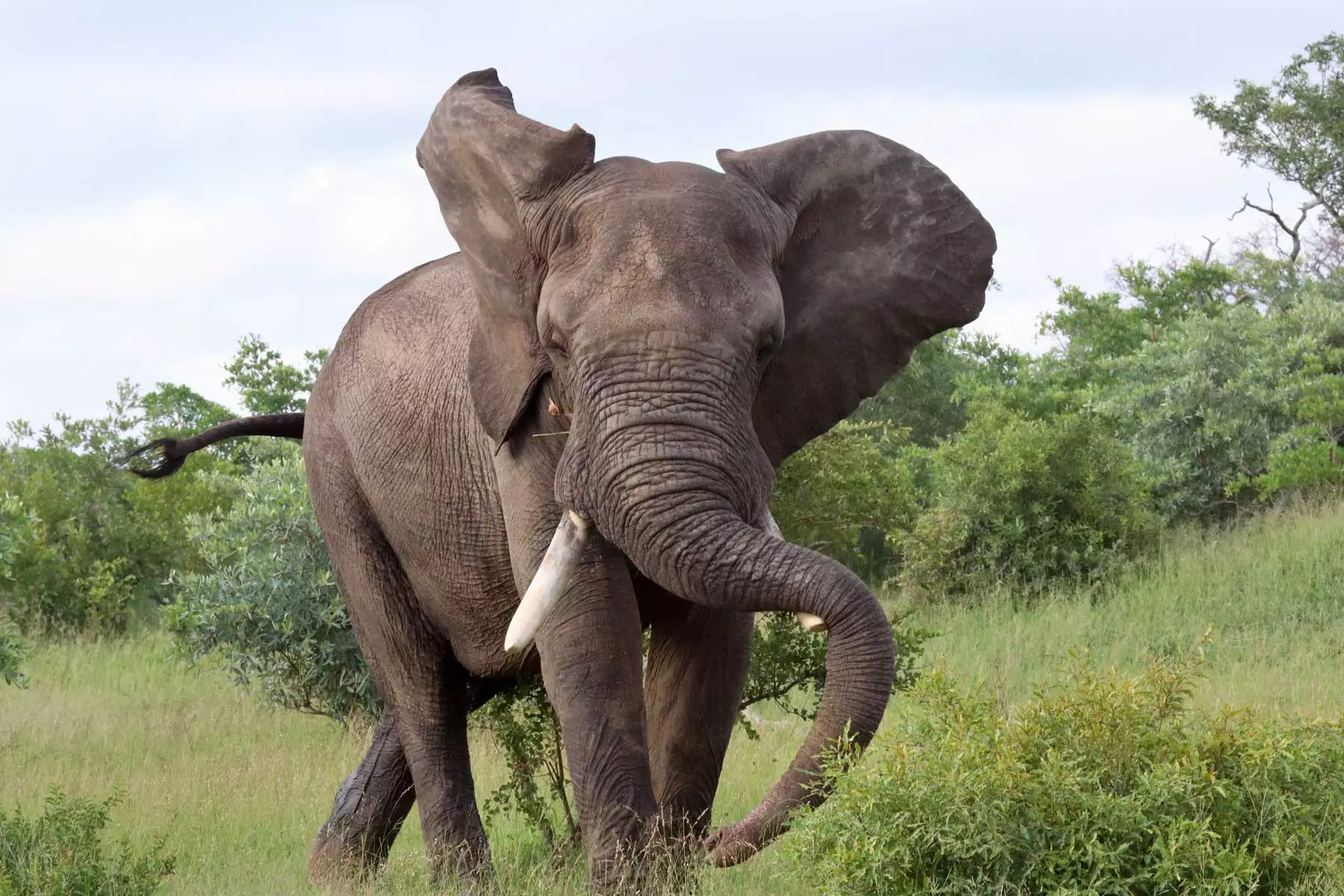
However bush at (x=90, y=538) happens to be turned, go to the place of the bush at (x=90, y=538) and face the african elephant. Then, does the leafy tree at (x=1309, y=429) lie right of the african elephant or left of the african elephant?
left

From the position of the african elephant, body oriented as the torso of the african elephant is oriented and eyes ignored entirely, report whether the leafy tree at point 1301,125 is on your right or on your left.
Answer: on your left

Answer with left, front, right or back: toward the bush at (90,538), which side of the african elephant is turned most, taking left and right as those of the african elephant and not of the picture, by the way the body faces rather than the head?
back

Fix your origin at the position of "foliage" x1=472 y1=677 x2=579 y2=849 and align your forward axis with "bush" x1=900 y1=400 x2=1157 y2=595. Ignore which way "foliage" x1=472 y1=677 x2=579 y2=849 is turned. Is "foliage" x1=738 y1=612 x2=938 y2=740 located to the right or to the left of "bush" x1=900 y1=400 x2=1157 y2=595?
right

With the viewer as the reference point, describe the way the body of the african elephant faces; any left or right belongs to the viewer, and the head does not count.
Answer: facing the viewer and to the right of the viewer

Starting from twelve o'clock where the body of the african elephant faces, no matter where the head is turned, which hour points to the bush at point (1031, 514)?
The bush is roughly at 8 o'clock from the african elephant.

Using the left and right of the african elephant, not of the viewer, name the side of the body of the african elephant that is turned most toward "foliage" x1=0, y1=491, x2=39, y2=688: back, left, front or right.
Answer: back

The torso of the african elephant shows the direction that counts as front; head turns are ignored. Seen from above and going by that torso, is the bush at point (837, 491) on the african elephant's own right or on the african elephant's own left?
on the african elephant's own left
